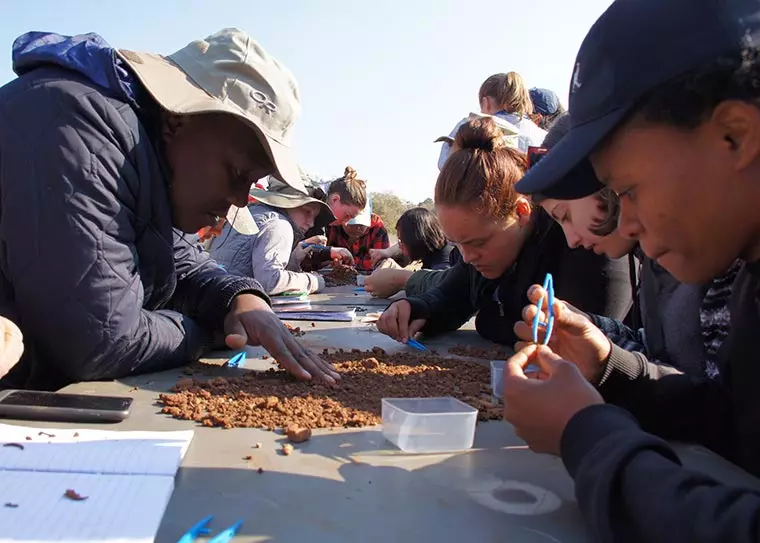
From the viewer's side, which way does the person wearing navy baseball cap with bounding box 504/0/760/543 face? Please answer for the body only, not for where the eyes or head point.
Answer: to the viewer's left

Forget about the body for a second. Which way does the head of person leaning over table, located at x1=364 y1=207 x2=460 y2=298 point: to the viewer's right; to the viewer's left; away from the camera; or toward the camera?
to the viewer's left

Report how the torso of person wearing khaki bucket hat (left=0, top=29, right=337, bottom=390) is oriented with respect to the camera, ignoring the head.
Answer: to the viewer's right

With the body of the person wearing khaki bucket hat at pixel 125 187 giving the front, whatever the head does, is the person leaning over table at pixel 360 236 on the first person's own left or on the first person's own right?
on the first person's own left

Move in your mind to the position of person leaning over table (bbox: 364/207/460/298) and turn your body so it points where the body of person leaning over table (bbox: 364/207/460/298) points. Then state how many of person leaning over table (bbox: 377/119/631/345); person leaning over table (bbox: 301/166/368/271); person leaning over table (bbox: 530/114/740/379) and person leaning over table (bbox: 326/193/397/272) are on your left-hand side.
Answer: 2

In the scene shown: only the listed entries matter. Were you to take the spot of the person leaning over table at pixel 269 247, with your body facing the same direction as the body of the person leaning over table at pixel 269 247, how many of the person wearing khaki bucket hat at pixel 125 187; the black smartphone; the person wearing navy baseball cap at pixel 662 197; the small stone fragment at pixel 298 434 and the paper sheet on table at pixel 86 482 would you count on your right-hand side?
5

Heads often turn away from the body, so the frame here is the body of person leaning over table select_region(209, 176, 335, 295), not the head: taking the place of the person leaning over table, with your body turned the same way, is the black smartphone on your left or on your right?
on your right

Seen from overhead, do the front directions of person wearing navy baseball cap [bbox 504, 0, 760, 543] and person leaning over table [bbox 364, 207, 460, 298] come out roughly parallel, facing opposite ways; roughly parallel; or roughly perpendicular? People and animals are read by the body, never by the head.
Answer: roughly parallel

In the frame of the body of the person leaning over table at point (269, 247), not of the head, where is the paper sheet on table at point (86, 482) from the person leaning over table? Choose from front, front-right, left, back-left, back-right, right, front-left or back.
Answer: right

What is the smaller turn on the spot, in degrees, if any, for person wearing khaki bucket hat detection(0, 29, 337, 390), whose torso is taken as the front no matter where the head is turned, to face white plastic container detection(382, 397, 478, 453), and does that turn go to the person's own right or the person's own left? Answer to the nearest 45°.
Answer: approximately 45° to the person's own right

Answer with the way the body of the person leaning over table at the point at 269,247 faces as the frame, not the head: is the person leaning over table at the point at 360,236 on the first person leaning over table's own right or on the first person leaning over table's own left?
on the first person leaning over table's own left

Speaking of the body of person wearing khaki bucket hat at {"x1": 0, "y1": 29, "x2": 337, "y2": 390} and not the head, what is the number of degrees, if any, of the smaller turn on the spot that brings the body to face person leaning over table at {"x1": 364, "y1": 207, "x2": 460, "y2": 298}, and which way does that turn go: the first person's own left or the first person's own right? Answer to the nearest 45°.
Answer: approximately 45° to the first person's own left

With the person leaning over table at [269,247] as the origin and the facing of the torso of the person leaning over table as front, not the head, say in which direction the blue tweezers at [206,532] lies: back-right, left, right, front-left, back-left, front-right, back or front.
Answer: right

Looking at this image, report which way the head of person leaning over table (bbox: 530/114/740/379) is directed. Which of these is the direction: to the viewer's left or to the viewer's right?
to the viewer's left

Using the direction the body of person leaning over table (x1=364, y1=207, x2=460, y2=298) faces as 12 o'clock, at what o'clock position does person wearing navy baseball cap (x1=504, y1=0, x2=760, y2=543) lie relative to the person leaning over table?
The person wearing navy baseball cap is roughly at 9 o'clock from the person leaning over table.

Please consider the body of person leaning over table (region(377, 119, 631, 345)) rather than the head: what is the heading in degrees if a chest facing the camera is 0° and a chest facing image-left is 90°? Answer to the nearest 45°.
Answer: approximately 45°

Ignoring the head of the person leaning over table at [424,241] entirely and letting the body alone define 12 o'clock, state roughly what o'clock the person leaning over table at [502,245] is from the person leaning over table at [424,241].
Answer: the person leaning over table at [502,245] is roughly at 9 o'clock from the person leaning over table at [424,241].
